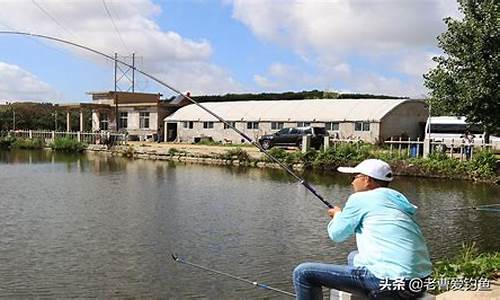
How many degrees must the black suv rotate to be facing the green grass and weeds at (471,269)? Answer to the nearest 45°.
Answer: approximately 90° to its left

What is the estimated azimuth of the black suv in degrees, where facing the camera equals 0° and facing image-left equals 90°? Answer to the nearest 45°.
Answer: approximately 90°

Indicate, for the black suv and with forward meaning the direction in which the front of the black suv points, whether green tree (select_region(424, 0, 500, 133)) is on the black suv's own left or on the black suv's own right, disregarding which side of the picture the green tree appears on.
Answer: on the black suv's own left

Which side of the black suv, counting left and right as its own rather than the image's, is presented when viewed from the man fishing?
left

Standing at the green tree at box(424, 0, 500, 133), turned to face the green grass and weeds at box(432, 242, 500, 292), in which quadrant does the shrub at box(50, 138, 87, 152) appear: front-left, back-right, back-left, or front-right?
back-right

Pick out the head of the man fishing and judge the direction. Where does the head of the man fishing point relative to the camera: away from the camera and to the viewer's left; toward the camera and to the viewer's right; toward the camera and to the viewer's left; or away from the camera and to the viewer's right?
away from the camera and to the viewer's left

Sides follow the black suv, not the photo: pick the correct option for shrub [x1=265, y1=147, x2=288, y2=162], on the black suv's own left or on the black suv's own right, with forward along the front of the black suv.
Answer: on the black suv's own left

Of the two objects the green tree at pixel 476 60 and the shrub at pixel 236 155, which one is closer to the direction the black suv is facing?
the shrub

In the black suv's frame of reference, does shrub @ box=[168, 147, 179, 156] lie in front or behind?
in front

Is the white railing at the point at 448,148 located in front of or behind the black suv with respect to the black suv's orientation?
behind
